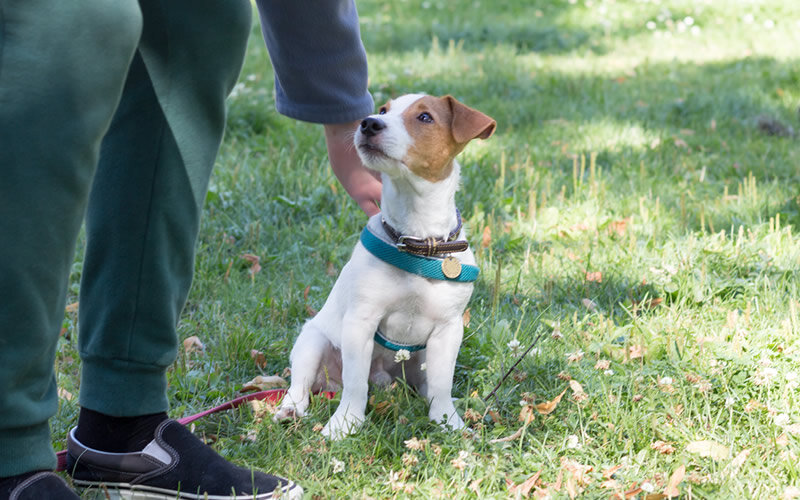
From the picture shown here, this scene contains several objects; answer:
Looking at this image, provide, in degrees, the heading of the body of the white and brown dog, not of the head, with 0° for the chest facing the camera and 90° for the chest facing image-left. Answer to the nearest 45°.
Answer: approximately 315°

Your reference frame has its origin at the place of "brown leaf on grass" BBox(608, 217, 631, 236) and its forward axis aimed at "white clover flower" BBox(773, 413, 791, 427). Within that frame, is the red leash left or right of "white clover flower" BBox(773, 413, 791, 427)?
right

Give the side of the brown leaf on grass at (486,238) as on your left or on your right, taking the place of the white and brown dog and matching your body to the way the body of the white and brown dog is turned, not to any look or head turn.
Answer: on your left
